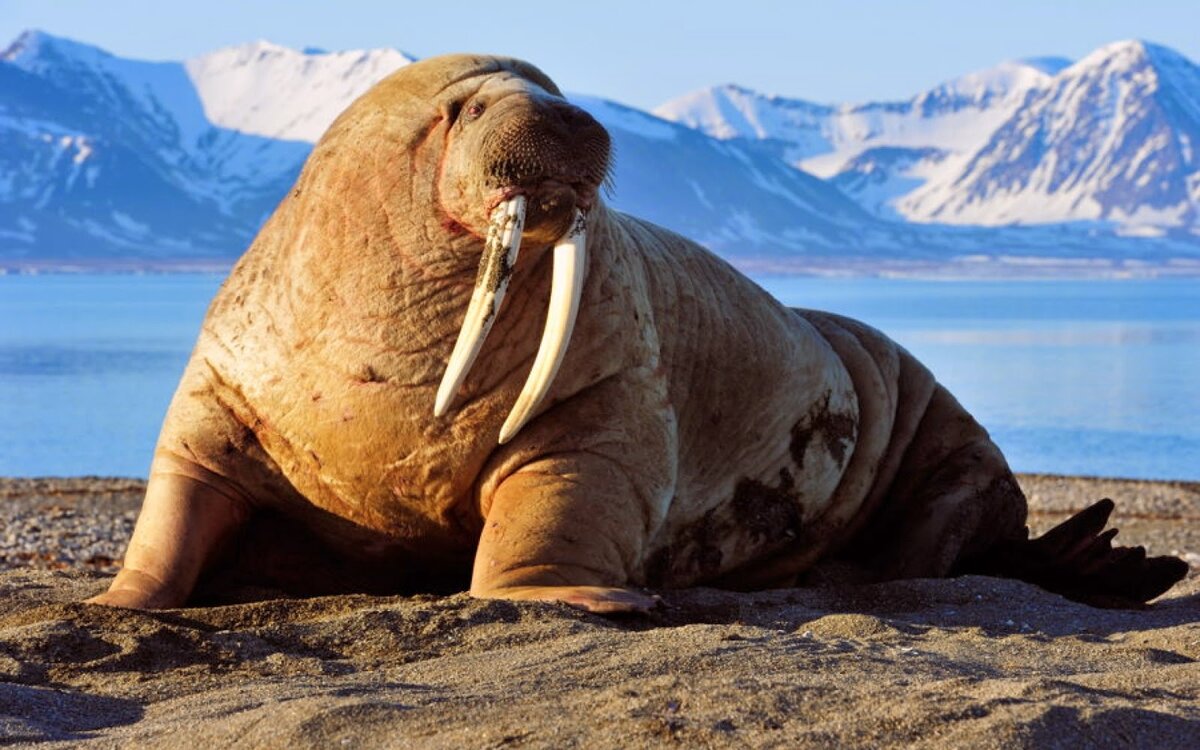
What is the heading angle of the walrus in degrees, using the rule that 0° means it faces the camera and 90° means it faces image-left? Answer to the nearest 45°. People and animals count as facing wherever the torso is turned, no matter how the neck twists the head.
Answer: approximately 45°
